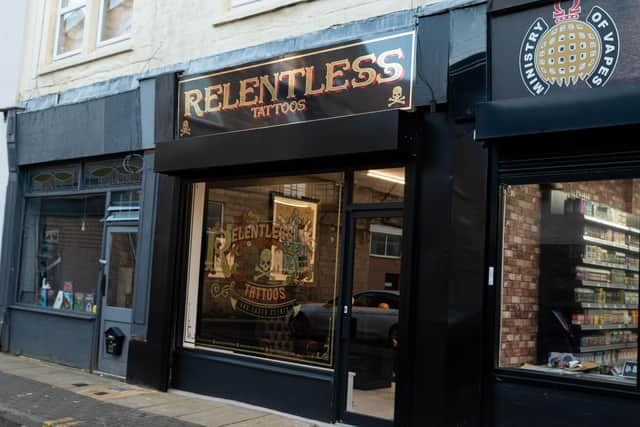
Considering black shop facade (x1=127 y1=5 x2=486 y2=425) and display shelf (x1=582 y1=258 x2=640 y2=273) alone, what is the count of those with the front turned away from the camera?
0

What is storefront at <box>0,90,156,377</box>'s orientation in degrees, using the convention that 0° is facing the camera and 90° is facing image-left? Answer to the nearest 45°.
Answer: approximately 45°

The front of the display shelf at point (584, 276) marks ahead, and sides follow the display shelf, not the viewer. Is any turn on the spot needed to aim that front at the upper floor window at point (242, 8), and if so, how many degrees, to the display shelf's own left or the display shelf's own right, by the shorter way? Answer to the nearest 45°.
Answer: approximately 135° to the display shelf's own right

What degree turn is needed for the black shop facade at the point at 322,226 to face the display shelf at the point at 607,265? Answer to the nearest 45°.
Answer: approximately 90° to its left

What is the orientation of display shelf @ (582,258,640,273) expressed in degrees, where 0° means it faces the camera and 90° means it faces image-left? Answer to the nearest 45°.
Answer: approximately 315°

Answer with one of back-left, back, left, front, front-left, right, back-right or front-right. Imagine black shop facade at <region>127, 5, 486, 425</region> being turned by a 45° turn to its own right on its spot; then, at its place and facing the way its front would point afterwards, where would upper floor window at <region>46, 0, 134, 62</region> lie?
front-right

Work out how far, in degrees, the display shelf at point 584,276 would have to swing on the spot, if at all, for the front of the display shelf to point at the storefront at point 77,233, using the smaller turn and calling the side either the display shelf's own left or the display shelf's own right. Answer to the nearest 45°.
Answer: approximately 135° to the display shelf's own right

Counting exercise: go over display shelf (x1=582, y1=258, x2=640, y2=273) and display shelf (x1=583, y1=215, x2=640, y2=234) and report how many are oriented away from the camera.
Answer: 0

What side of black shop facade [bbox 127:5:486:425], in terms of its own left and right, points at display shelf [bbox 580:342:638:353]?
left

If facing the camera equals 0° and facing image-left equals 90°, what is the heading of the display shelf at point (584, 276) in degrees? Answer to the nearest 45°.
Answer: approximately 315°

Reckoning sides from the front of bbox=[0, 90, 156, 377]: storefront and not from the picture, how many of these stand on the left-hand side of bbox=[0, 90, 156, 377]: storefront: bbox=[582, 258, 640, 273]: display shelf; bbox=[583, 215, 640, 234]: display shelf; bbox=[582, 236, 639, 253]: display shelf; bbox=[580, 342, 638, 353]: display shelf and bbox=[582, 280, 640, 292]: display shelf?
5

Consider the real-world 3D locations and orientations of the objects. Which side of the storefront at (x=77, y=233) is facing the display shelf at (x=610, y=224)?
left

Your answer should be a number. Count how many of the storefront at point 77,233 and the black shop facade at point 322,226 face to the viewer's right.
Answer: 0

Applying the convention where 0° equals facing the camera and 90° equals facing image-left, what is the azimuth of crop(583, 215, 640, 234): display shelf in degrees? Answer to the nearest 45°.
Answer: approximately 315°
